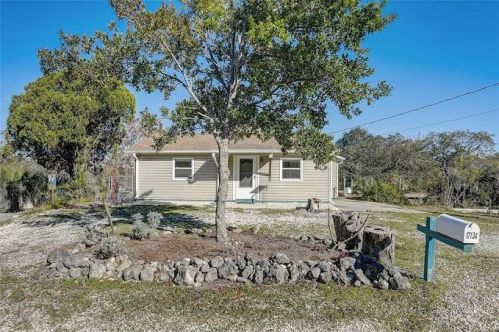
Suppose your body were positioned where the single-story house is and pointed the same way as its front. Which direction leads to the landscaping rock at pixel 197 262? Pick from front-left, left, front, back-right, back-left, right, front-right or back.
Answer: front

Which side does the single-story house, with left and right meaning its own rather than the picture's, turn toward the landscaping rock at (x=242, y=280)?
front

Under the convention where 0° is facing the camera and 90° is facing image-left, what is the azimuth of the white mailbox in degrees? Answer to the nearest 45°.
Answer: approximately 315°

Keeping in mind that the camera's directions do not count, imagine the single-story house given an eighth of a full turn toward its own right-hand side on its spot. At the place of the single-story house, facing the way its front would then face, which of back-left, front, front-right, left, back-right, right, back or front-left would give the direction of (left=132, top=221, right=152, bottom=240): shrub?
front-left

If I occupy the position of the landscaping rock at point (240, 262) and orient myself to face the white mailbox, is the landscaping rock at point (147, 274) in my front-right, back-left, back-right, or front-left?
back-right

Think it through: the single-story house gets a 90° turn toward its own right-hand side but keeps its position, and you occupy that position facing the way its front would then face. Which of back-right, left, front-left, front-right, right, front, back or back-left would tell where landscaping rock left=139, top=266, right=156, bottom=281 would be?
left

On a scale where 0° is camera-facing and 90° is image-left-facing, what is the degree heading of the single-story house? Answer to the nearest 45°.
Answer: approximately 0°

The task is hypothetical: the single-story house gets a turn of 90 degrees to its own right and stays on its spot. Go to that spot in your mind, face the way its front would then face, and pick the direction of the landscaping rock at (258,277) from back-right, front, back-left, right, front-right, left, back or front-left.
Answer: left

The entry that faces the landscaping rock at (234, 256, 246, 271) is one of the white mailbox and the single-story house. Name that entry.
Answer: the single-story house

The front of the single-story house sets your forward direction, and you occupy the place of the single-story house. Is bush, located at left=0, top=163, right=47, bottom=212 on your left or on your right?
on your right

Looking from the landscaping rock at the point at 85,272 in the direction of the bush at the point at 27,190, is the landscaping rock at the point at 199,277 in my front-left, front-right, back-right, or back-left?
back-right

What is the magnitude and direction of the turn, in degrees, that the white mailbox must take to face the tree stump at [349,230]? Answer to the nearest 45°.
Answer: approximately 180°

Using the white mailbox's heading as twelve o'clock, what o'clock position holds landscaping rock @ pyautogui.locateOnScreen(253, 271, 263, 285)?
The landscaping rock is roughly at 4 o'clock from the white mailbox.

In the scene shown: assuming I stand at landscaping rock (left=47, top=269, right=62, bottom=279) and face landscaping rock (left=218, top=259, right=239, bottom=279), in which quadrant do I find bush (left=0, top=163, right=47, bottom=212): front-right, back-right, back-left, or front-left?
back-left

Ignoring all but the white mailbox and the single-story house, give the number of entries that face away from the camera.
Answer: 0

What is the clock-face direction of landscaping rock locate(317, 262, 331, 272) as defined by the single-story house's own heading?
The landscaping rock is roughly at 12 o'clock from the single-story house.

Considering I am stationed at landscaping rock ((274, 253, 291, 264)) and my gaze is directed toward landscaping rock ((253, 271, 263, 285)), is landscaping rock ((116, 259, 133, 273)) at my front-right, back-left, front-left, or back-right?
front-right

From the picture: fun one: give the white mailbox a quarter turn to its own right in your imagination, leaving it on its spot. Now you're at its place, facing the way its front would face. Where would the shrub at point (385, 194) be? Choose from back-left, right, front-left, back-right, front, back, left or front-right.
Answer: back-right
